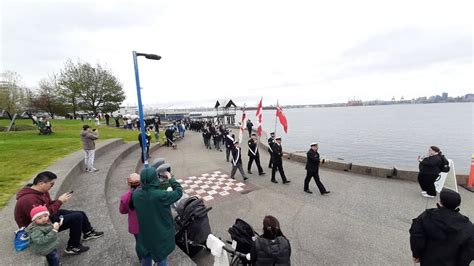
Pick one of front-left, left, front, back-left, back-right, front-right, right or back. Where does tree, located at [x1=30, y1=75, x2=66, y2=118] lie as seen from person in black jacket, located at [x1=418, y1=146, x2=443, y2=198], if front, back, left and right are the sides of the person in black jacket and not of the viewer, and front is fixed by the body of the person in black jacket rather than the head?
front

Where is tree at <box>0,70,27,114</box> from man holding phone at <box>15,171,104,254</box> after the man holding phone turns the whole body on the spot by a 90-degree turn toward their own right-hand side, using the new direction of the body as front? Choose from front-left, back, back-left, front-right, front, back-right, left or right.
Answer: back

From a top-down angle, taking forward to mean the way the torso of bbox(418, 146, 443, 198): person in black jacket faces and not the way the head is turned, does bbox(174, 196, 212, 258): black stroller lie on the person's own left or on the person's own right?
on the person's own left

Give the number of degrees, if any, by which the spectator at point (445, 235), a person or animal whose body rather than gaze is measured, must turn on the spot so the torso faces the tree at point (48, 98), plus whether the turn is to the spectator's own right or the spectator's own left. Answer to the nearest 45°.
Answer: approximately 90° to the spectator's own left

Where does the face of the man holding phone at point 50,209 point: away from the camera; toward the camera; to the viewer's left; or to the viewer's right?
to the viewer's right

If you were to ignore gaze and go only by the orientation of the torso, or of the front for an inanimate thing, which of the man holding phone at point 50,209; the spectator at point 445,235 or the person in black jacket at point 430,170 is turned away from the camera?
the spectator

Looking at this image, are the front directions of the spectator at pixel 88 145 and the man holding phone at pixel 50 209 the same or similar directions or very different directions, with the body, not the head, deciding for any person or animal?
same or similar directions

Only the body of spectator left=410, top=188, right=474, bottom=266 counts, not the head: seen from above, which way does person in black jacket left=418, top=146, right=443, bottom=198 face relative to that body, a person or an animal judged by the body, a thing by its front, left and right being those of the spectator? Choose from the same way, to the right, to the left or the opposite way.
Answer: to the left

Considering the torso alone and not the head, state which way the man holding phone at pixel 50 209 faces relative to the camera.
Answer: to the viewer's right

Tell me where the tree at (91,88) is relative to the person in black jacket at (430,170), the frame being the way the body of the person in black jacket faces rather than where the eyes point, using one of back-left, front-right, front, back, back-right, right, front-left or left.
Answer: front

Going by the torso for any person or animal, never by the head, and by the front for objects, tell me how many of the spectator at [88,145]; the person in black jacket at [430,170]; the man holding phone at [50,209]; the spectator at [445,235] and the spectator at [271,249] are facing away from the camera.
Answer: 2

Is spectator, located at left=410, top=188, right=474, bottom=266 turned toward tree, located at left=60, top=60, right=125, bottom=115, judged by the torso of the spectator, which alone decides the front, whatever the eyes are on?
no

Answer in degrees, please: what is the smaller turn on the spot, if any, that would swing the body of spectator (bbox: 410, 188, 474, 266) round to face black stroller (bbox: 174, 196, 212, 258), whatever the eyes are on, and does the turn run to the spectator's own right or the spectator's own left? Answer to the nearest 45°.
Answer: approximately 135° to the spectator's own left

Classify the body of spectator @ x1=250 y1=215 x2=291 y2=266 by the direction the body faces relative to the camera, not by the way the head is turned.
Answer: away from the camera

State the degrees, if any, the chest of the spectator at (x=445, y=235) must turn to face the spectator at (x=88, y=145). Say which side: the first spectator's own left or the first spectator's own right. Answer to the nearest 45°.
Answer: approximately 90° to the first spectator's own left

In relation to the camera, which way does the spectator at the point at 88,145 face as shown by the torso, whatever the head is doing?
to the viewer's right

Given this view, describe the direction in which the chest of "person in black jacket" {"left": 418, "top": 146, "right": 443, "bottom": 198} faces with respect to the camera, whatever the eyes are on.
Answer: to the viewer's left

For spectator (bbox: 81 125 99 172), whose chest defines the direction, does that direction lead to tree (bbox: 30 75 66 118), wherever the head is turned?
no

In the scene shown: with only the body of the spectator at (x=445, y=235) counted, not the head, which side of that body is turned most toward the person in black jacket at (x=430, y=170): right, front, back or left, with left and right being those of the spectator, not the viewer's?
front

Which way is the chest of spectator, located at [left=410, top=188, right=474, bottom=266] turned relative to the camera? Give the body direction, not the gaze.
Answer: away from the camera

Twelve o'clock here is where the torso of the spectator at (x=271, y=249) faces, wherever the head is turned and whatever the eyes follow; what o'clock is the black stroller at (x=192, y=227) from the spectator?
The black stroller is roughly at 10 o'clock from the spectator.
